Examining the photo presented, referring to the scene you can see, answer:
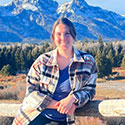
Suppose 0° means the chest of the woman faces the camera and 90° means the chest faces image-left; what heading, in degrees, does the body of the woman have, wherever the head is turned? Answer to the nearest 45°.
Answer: approximately 0°

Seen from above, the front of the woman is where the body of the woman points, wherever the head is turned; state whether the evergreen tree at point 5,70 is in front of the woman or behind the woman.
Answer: behind
